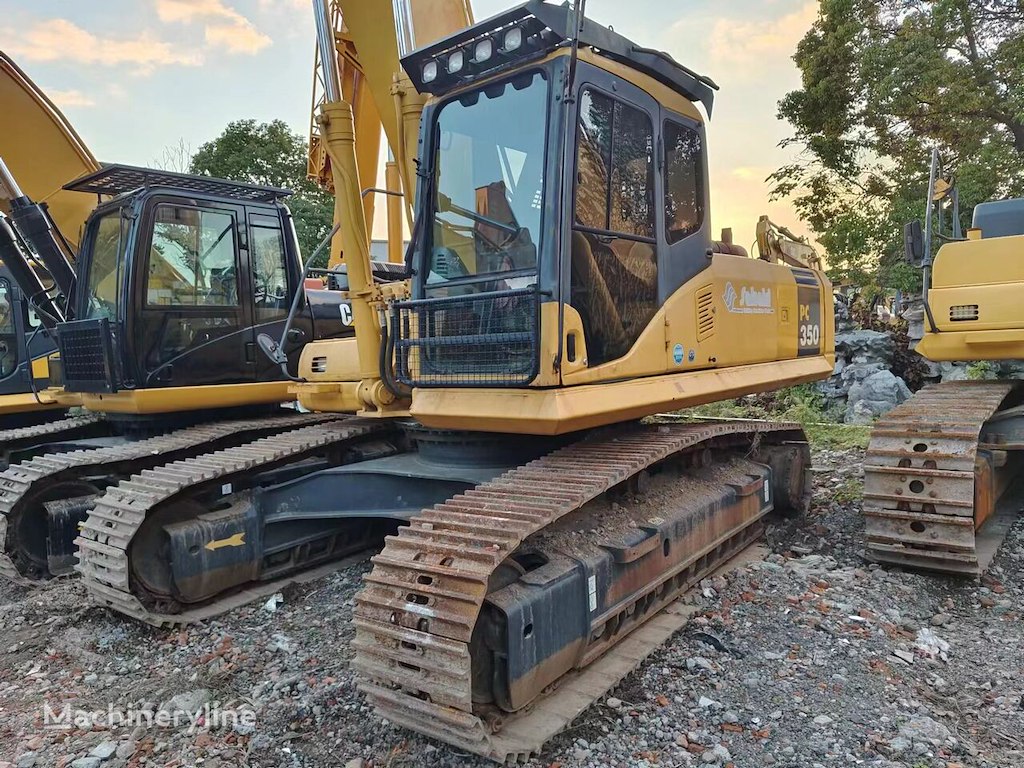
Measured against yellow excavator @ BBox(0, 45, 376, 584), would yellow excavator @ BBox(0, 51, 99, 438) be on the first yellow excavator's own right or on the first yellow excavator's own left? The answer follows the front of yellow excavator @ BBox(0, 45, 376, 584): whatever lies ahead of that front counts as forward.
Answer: on the first yellow excavator's own right

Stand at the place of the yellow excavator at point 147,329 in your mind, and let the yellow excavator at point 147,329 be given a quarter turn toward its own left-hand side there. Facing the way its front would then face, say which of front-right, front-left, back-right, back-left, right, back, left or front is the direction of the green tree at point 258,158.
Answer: back-left

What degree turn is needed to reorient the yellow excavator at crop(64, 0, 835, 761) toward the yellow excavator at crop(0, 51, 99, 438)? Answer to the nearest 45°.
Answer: approximately 90° to its right

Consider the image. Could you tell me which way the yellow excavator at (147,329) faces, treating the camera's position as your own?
facing the viewer and to the left of the viewer

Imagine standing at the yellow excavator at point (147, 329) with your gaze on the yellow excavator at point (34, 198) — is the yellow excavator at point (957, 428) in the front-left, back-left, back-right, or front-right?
back-right

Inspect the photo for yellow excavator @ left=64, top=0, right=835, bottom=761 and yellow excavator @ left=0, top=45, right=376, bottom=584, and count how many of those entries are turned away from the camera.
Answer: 0

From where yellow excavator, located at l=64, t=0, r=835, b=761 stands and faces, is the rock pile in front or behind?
behind

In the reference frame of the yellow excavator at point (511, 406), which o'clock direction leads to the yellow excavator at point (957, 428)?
the yellow excavator at point (957, 428) is roughly at 7 o'clock from the yellow excavator at point (511, 406).

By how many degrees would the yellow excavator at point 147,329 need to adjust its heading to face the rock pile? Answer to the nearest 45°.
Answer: approximately 135° to its left

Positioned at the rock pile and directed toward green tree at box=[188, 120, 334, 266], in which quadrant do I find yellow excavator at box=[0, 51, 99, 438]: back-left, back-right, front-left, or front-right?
front-left

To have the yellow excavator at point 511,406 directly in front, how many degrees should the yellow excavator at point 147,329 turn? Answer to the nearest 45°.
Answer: approximately 90° to its left

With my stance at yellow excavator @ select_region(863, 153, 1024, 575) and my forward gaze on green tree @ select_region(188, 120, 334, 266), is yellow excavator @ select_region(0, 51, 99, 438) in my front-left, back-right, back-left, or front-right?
front-left

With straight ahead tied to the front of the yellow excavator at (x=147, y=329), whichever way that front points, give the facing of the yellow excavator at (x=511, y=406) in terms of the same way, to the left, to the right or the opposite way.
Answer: the same way
